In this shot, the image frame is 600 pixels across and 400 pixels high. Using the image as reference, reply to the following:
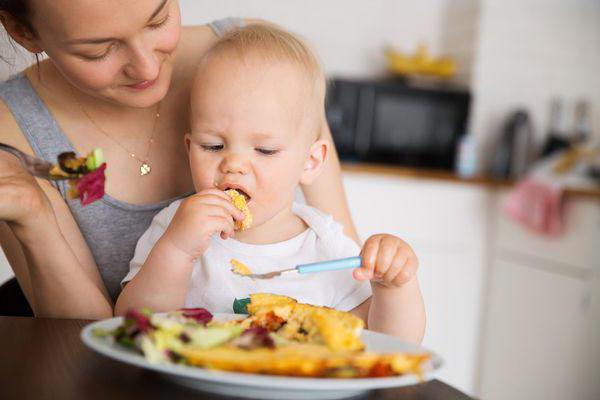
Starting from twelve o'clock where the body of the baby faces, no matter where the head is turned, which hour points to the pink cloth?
The pink cloth is roughly at 7 o'clock from the baby.

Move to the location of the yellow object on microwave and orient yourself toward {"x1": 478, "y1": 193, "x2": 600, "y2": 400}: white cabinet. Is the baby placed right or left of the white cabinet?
right

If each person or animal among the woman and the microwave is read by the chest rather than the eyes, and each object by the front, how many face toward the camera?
2

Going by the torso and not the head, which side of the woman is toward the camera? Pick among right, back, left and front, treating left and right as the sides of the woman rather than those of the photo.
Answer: front

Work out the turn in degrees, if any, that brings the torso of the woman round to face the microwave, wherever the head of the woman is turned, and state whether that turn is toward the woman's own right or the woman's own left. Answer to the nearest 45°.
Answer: approximately 135° to the woman's own left

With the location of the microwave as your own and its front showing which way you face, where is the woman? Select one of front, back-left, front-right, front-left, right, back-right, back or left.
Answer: front

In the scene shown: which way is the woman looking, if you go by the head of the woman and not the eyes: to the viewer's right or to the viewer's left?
to the viewer's right

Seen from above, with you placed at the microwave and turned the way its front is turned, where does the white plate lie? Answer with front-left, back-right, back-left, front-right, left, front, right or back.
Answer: front

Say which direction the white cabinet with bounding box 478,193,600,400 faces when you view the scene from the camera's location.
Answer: facing the viewer and to the left of the viewer

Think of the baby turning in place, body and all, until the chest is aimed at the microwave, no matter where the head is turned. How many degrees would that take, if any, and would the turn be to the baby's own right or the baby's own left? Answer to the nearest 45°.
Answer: approximately 180°

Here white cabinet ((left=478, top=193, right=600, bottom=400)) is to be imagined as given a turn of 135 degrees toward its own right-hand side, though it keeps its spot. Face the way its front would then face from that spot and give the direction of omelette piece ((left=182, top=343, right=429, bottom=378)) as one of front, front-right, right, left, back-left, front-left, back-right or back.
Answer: back

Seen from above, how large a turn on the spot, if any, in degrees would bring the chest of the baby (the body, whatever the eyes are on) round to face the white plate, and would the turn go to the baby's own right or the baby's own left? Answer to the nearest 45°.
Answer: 0° — they already face it

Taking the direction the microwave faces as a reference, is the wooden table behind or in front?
in front

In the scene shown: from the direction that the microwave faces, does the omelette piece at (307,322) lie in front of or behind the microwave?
in front
